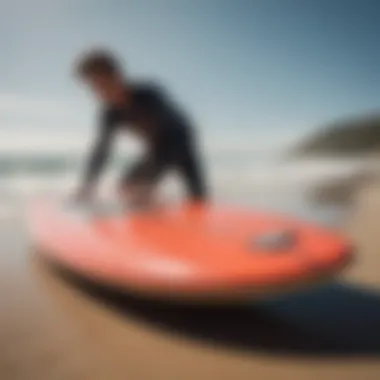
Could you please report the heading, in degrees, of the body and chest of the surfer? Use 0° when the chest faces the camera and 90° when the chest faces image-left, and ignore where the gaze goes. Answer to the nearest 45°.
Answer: approximately 45°
